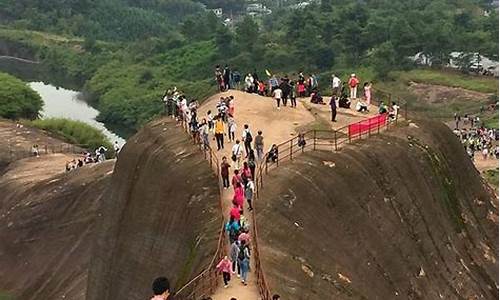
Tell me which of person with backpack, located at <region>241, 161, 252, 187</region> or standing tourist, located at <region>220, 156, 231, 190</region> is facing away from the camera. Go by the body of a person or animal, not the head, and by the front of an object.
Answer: the person with backpack

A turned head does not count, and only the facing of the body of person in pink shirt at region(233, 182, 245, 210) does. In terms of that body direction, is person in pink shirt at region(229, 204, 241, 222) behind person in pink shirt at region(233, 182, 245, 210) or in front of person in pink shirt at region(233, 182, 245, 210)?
behind

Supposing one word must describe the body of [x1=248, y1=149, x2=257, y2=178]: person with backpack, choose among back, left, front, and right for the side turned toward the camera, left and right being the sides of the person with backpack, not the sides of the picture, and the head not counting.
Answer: back

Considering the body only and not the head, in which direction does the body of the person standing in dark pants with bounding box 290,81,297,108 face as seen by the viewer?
away from the camera

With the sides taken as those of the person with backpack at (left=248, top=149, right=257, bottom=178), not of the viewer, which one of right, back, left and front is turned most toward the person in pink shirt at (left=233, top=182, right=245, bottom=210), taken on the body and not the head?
back

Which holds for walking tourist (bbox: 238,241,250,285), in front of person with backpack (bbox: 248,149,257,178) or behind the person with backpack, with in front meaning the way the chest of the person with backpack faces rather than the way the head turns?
behind

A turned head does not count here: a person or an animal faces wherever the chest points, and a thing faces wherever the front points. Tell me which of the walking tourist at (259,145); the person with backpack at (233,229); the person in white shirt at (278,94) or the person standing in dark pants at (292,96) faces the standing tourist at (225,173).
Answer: the person with backpack at (233,229)

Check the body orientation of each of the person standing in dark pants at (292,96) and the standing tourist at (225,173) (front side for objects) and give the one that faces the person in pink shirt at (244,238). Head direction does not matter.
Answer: the standing tourist

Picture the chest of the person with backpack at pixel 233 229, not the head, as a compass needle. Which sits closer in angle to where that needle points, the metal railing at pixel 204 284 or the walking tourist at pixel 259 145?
the walking tourist

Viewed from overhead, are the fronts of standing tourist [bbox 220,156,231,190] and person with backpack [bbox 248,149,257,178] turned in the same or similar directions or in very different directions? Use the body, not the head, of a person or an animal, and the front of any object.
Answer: very different directions
